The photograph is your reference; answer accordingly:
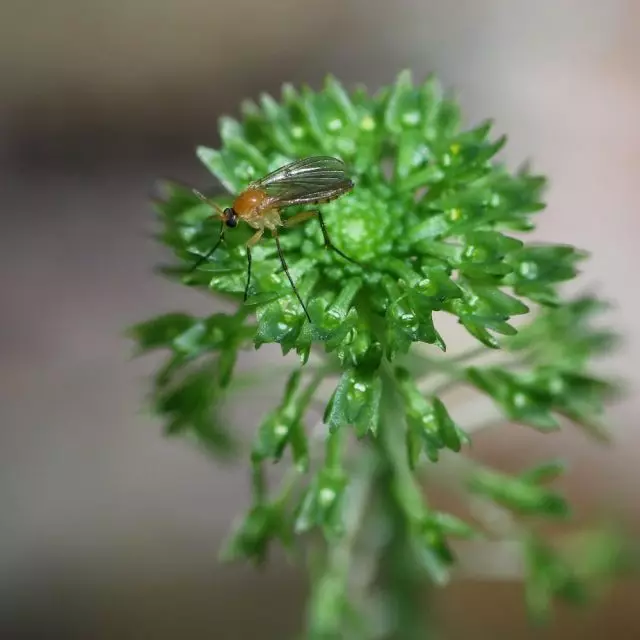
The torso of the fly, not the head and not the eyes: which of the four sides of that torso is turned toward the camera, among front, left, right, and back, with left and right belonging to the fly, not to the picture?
left

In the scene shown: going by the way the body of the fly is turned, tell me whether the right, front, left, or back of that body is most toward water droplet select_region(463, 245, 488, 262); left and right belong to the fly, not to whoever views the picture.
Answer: back

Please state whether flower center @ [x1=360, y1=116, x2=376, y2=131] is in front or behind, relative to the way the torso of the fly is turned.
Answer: behind
